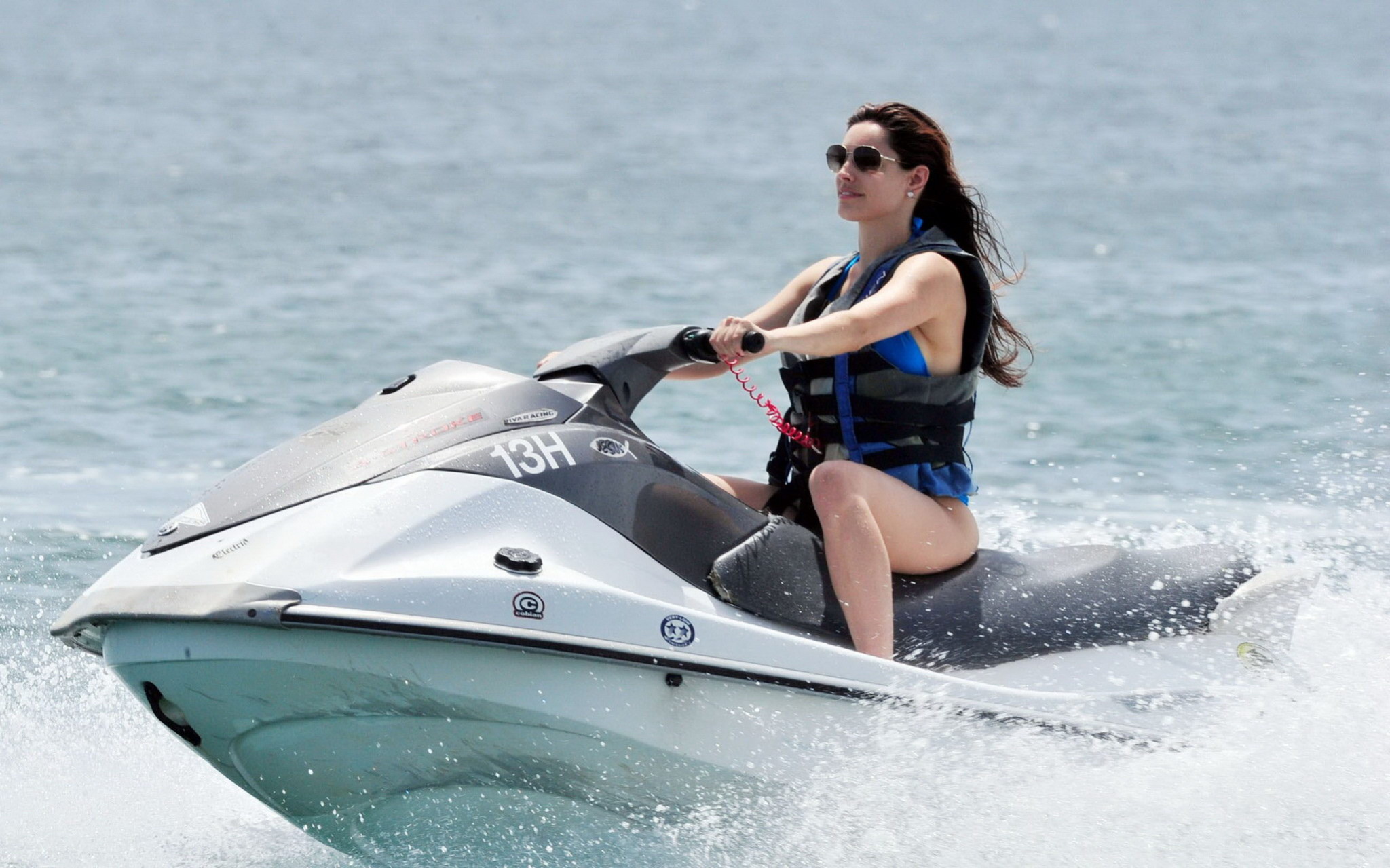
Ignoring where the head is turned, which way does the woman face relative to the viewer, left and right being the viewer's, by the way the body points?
facing the viewer and to the left of the viewer

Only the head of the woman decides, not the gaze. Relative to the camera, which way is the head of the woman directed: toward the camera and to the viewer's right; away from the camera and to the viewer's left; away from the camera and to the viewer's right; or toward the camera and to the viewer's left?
toward the camera and to the viewer's left
